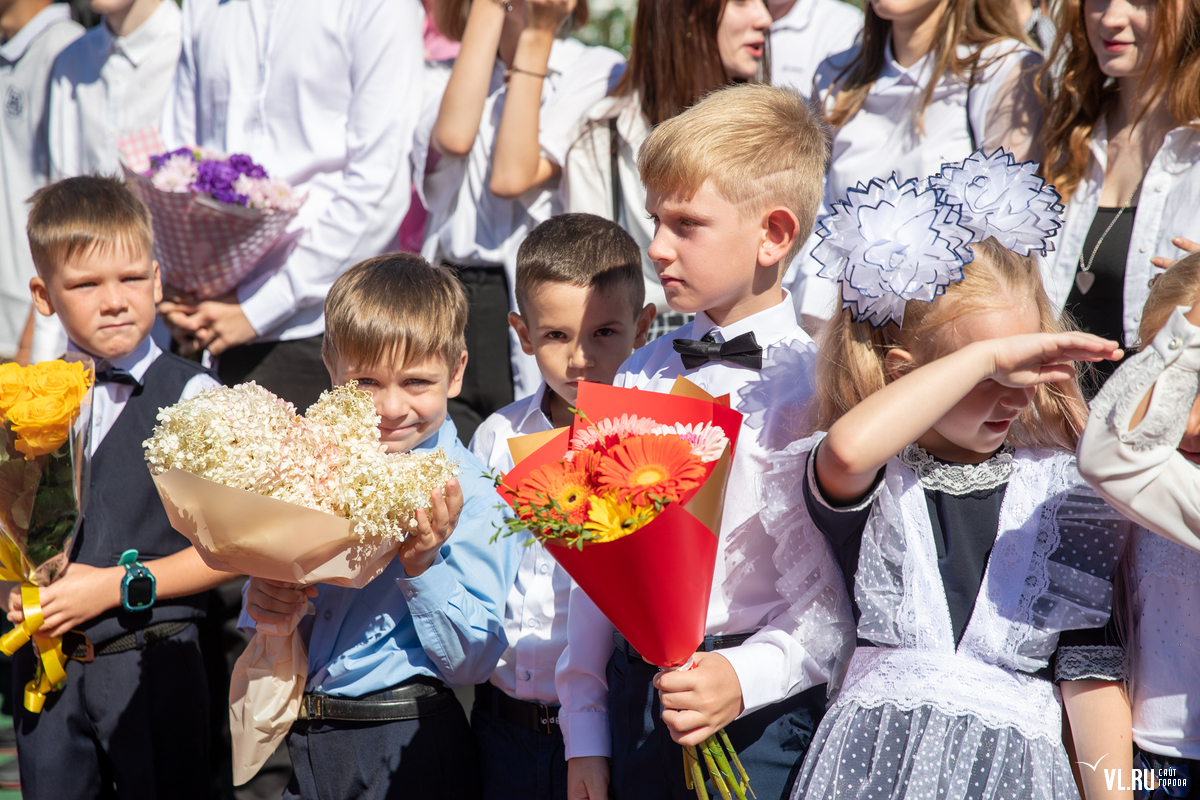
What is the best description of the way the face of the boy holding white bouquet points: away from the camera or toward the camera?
toward the camera

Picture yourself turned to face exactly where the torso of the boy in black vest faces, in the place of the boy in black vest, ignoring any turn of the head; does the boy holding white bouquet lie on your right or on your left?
on your left

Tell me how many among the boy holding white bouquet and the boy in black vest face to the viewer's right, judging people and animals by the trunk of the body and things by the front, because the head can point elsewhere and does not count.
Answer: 0

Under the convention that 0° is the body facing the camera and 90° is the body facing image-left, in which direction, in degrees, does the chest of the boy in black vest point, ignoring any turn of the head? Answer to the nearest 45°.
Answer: approximately 45°

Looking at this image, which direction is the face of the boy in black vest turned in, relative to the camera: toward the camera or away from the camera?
toward the camera

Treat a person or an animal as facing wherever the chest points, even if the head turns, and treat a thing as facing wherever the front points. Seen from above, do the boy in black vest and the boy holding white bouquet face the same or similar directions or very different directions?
same or similar directions

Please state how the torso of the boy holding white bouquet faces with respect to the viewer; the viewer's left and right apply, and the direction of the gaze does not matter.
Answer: facing the viewer and to the left of the viewer

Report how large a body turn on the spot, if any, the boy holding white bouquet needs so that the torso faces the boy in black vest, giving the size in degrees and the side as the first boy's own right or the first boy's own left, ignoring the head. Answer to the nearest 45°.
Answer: approximately 90° to the first boy's own right
